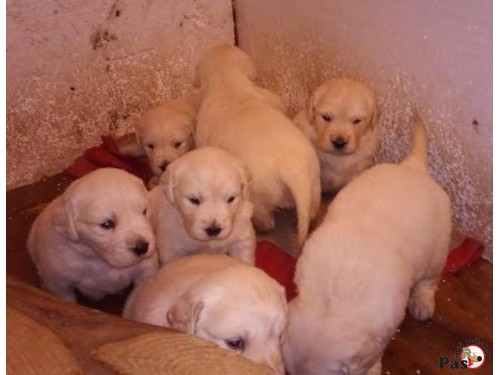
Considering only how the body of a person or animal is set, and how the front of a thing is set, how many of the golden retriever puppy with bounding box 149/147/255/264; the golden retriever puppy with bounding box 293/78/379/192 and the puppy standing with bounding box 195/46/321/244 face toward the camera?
2

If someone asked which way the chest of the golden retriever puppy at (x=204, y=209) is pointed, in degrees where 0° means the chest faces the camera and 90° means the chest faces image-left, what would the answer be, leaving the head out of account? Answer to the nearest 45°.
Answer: approximately 0°

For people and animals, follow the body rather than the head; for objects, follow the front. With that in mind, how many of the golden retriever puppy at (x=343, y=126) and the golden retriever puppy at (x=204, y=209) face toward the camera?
2

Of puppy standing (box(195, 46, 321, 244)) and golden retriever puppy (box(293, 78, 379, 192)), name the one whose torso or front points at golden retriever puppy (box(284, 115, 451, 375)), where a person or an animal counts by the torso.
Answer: golden retriever puppy (box(293, 78, 379, 192))

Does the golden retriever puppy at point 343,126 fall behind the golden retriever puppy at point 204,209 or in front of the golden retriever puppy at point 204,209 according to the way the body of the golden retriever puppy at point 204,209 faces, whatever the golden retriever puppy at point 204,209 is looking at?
behind

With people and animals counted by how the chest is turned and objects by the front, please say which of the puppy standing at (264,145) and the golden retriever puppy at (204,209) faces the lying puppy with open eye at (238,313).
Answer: the golden retriever puppy
